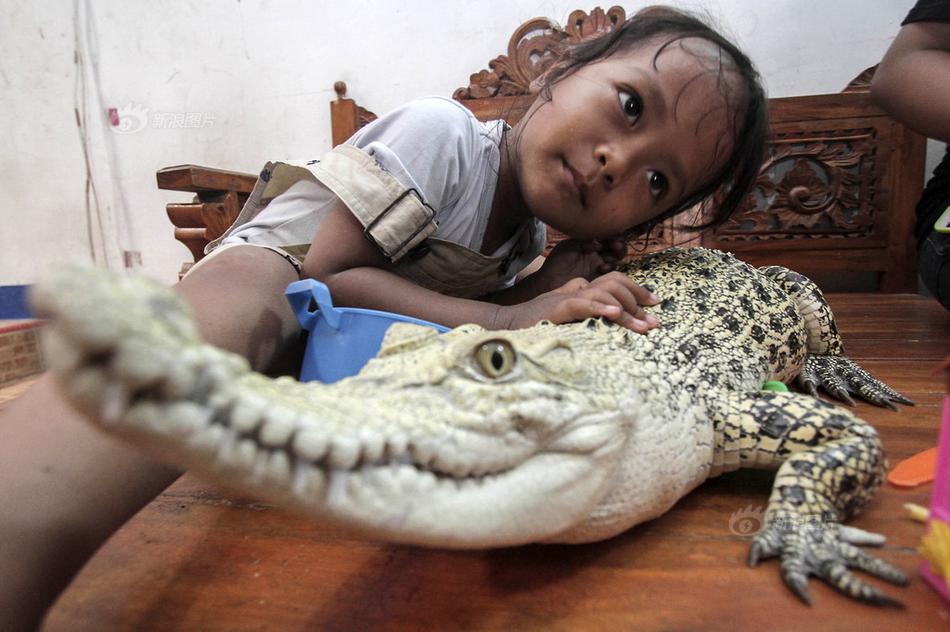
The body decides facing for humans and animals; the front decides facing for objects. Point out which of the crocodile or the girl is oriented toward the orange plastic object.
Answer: the girl

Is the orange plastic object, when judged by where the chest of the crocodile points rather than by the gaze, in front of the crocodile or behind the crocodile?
behind

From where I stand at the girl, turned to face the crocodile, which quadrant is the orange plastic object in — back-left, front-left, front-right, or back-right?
front-left

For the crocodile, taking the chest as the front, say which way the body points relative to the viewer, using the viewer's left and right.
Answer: facing the viewer and to the left of the viewer

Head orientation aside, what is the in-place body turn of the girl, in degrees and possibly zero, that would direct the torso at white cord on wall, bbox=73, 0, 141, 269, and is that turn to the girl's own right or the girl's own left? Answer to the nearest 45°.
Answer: approximately 180°

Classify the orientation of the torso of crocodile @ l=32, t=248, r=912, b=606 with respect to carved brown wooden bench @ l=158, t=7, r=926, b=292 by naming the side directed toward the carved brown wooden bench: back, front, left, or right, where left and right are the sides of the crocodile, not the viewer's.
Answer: back

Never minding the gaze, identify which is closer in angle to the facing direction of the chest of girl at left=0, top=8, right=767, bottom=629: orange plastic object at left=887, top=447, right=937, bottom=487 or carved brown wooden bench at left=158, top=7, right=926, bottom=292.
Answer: the orange plastic object

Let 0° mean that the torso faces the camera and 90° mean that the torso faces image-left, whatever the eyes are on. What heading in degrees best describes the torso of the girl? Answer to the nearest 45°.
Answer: approximately 315°

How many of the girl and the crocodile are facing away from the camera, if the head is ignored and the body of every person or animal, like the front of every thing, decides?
0

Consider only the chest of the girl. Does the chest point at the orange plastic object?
yes

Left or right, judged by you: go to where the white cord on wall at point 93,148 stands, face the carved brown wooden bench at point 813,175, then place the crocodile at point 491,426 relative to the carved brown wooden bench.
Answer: right
